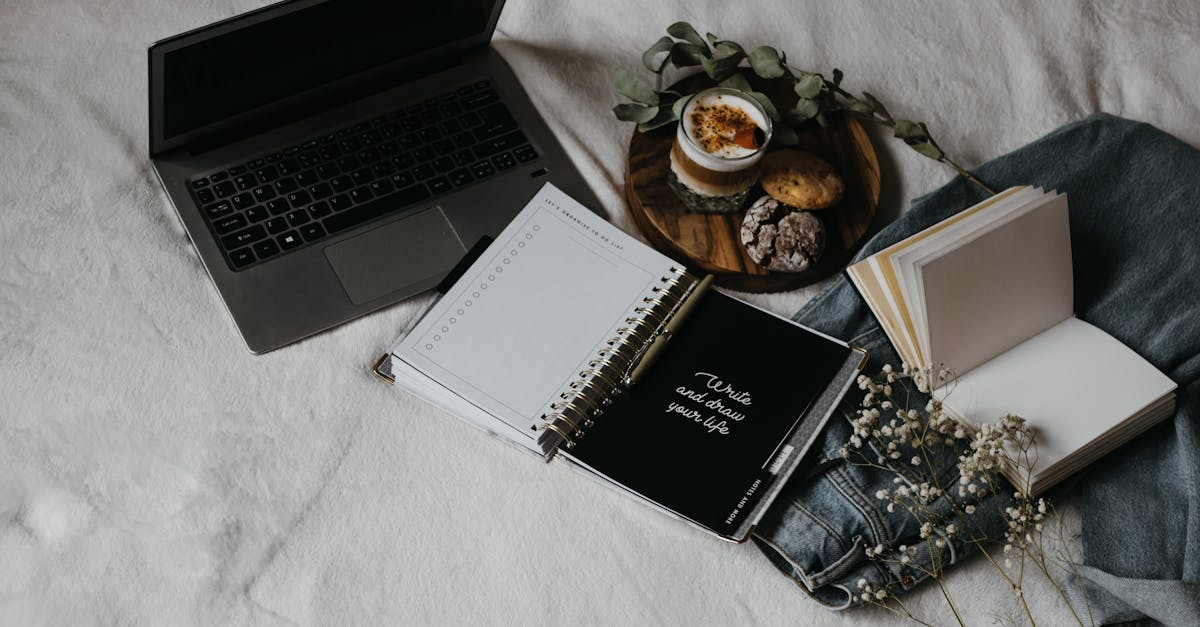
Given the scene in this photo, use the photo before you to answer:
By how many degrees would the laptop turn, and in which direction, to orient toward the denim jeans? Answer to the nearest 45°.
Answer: approximately 45° to its left

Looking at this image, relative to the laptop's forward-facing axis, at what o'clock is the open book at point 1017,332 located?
The open book is roughly at 11 o'clock from the laptop.

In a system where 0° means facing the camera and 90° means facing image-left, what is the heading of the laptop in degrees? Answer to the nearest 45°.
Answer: approximately 315°
